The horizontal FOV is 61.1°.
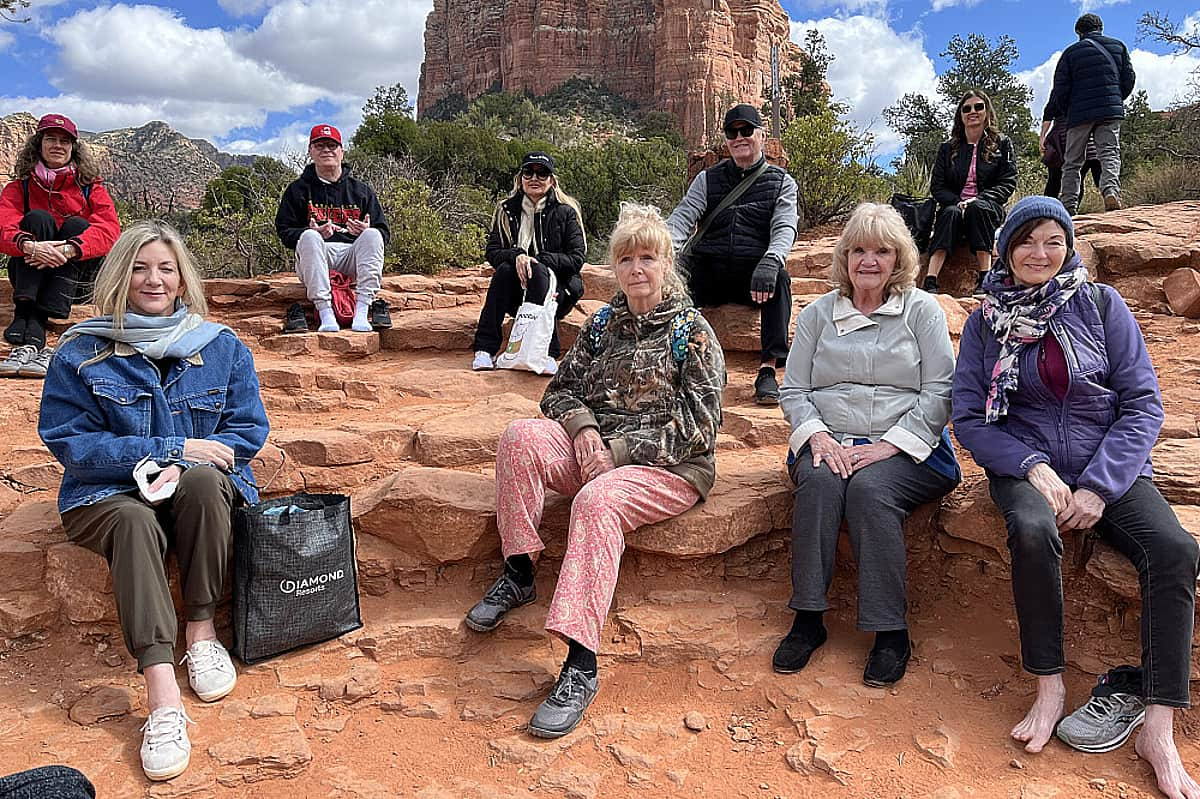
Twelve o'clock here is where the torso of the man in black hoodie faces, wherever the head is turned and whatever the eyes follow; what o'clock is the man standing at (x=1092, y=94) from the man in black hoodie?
The man standing is roughly at 9 o'clock from the man in black hoodie.

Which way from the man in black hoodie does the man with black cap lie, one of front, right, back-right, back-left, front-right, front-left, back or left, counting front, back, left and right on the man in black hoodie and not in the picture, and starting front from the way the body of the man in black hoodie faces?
front-left

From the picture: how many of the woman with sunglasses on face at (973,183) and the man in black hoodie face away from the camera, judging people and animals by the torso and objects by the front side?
0

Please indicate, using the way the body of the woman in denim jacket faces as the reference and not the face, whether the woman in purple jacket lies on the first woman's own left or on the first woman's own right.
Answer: on the first woman's own left

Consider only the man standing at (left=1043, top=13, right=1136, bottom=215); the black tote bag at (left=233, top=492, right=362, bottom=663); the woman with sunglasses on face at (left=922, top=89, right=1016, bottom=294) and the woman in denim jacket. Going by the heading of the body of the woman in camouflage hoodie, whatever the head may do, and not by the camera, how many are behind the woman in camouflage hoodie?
2

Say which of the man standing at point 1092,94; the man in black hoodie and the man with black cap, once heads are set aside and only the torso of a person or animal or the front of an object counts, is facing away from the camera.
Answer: the man standing

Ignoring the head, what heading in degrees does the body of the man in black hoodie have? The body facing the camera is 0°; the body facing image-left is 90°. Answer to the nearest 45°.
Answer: approximately 0°

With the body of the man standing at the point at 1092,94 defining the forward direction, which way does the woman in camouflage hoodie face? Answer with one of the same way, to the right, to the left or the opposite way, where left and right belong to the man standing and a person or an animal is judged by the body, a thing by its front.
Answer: the opposite way

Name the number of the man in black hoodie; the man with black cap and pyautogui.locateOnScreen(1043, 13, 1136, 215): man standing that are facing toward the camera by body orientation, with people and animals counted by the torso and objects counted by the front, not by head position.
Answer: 2

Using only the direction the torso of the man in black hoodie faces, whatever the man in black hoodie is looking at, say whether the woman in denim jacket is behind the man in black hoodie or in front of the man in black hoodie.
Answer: in front
